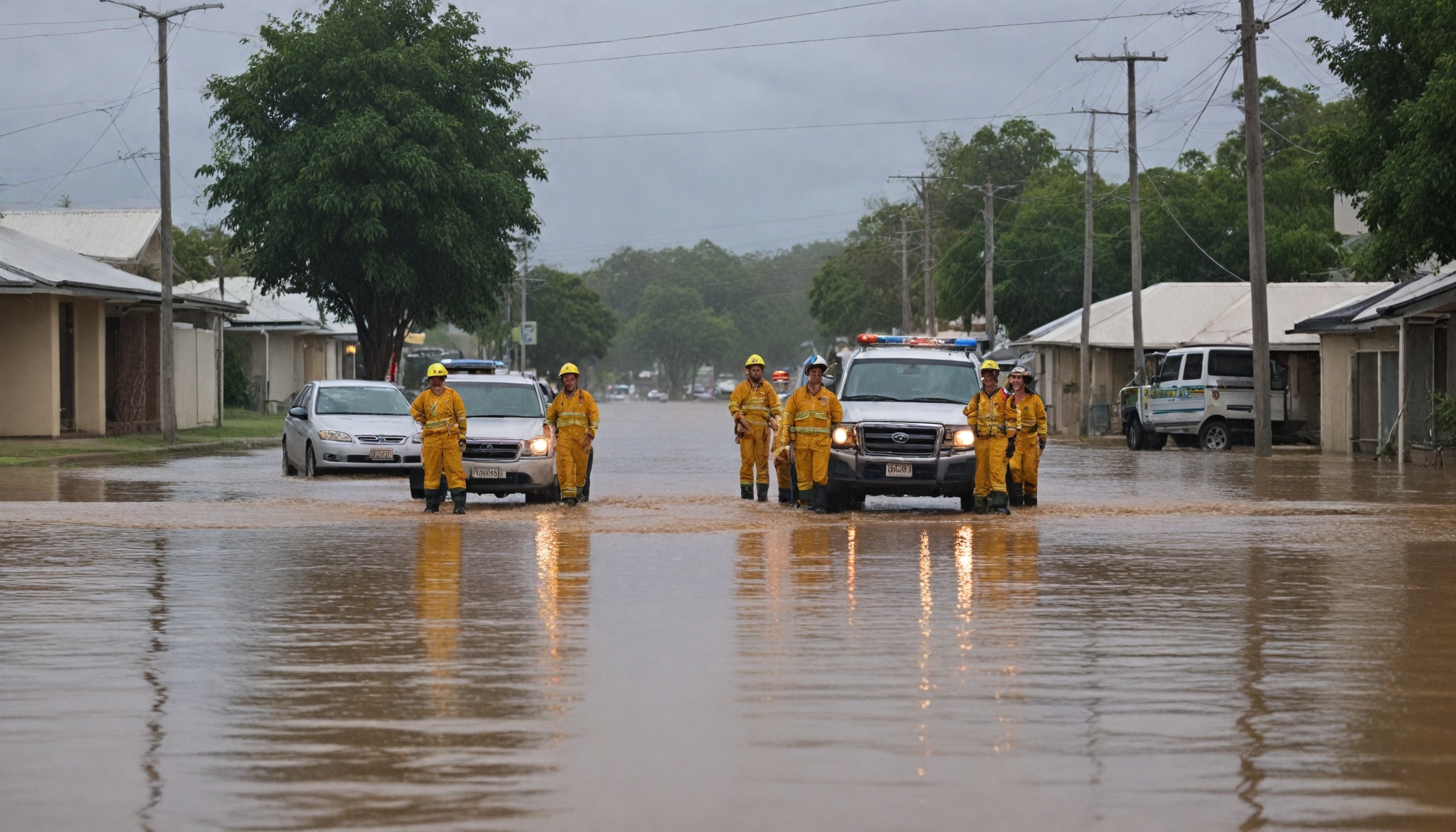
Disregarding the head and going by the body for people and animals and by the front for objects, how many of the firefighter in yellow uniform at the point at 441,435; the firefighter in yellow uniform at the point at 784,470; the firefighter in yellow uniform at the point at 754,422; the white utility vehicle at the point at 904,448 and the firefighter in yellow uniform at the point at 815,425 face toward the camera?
5

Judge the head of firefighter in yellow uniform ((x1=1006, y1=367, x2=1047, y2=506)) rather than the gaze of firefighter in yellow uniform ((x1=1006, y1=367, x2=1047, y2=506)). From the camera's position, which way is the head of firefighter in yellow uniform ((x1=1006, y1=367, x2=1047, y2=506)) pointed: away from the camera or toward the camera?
toward the camera

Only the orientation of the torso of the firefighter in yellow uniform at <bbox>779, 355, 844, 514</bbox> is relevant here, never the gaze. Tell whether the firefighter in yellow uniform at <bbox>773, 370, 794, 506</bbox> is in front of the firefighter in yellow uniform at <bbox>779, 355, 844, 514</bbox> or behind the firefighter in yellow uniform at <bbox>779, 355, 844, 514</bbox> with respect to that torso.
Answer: behind

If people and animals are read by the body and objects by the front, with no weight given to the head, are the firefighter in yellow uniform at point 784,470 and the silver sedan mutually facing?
no

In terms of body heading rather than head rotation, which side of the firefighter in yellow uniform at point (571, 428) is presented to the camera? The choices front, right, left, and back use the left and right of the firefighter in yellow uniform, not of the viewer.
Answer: front

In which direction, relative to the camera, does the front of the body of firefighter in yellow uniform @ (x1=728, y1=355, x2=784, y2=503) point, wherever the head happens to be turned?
toward the camera

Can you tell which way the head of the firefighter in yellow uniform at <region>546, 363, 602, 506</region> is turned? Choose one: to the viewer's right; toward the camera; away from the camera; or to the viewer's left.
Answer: toward the camera

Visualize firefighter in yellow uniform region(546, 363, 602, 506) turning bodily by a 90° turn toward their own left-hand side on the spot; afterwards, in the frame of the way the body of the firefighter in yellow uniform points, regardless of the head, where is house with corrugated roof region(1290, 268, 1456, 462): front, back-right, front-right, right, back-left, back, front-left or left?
front-left

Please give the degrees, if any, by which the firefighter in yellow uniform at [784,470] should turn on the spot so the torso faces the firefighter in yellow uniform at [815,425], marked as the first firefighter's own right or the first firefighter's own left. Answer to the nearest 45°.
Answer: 0° — they already face them

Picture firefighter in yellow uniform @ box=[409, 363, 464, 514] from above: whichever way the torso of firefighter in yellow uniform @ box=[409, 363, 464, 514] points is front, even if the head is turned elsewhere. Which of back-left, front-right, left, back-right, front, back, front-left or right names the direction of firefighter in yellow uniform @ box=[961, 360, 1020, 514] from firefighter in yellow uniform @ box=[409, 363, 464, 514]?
left

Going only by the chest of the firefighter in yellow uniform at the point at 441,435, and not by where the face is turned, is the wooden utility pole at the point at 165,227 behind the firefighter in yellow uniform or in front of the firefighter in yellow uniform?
behind

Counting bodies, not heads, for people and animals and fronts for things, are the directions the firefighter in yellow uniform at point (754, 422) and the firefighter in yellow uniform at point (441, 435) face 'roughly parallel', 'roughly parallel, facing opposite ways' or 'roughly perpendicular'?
roughly parallel

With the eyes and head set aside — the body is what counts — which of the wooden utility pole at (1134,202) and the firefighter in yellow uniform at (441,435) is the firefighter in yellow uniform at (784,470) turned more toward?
the firefighter in yellow uniform

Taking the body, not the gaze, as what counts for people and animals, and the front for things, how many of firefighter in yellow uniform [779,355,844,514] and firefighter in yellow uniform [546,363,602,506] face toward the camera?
2

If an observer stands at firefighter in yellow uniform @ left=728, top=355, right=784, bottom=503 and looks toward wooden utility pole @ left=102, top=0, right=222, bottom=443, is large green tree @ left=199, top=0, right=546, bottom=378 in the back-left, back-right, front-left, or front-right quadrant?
front-right

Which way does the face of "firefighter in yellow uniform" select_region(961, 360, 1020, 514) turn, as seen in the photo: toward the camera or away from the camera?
toward the camera
